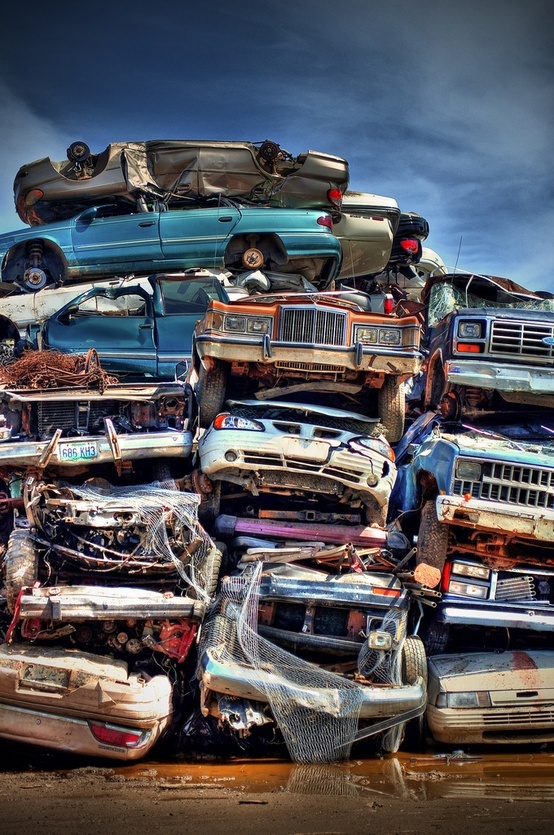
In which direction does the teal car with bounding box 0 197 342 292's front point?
to the viewer's left

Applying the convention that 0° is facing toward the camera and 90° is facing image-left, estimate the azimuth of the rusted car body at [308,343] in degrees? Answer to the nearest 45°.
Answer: approximately 0°

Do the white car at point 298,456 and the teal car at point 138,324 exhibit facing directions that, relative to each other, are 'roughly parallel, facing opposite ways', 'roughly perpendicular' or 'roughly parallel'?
roughly perpendicular

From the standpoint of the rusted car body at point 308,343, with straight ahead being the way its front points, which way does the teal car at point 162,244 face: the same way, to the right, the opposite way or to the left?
to the right

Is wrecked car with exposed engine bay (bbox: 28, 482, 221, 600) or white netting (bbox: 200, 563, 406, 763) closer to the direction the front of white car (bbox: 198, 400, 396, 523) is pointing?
the white netting

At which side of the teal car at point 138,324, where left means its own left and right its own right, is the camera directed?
left

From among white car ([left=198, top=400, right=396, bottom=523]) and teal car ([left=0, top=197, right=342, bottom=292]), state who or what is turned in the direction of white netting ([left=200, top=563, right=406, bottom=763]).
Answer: the white car

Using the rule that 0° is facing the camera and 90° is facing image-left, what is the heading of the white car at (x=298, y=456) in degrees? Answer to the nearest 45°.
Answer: approximately 0°

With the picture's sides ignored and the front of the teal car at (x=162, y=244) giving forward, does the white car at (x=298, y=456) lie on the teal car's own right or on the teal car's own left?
on the teal car's own left
